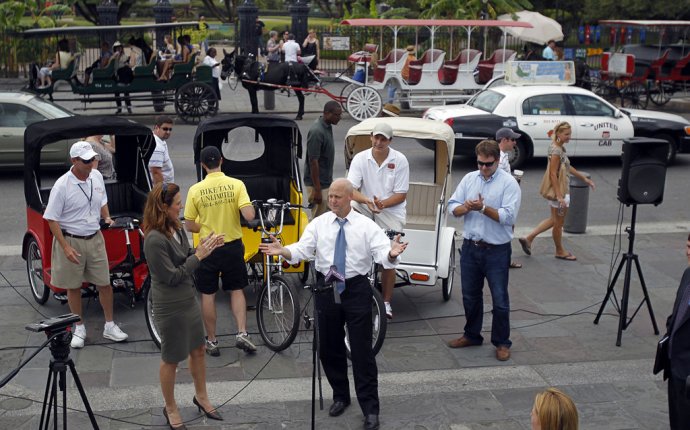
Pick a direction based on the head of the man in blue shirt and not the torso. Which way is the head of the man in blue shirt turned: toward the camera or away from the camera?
toward the camera

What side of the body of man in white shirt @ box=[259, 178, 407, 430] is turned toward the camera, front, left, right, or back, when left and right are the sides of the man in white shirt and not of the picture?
front

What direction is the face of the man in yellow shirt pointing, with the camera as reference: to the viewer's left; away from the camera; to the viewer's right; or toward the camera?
away from the camera

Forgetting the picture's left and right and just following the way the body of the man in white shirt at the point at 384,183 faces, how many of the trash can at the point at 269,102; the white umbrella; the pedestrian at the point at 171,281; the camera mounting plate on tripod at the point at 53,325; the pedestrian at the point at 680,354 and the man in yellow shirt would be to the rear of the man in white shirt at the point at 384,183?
2

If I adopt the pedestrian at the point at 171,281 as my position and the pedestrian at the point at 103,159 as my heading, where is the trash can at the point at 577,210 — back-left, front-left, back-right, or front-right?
front-right

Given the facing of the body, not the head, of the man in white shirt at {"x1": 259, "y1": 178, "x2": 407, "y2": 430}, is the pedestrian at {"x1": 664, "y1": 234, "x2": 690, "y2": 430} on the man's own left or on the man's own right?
on the man's own left

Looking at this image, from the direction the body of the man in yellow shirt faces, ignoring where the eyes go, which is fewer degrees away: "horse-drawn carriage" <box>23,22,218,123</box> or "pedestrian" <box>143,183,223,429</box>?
the horse-drawn carriage

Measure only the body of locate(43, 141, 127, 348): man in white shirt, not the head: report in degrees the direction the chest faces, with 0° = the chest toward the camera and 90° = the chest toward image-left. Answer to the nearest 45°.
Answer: approximately 315°

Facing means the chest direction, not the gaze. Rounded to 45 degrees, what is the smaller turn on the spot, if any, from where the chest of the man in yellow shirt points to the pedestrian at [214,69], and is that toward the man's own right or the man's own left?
0° — they already face them

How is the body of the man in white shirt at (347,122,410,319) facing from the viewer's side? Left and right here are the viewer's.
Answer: facing the viewer

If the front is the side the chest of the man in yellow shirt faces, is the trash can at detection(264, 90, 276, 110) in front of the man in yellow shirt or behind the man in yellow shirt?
in front

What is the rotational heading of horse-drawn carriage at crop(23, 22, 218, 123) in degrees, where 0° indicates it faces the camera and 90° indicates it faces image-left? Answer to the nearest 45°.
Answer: approximately 90°

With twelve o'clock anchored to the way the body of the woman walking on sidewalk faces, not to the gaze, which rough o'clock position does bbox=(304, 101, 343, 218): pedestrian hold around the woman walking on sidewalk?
The pedestrian is roughly at 5 o'clock from the woman walking on sidewalk.

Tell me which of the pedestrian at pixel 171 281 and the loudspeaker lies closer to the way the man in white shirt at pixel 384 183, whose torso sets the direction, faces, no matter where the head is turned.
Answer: the pedestrian

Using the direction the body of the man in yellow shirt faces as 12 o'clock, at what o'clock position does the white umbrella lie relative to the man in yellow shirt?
The white umbrella is roughly at 1 o'clock from the man in yellow shirt.

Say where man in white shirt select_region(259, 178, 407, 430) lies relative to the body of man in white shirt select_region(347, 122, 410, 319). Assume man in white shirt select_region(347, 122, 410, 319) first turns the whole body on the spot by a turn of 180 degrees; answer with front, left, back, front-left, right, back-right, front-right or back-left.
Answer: back
